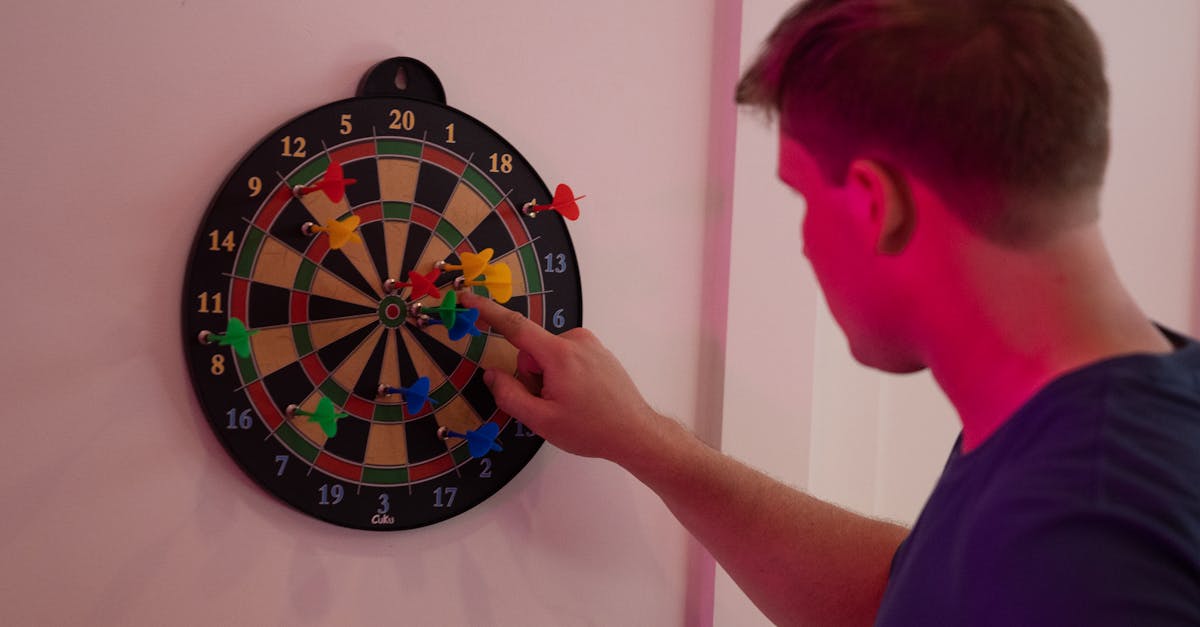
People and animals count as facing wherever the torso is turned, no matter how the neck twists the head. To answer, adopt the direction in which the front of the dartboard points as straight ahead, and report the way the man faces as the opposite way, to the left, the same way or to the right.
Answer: the opposite way

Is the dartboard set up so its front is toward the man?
yes

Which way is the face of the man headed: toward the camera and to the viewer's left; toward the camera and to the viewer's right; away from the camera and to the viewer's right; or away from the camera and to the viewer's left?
away from the camera and to the viewer's left

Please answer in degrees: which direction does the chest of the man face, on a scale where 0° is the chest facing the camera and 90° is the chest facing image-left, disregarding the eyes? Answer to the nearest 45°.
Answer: approximately 135°

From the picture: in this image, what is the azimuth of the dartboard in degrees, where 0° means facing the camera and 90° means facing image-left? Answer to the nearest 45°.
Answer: approximately 315°

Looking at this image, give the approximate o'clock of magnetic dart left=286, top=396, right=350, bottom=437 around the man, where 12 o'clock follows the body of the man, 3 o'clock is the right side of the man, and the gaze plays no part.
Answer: The magnetic dart is roughly at 11 o'clock from the man.
